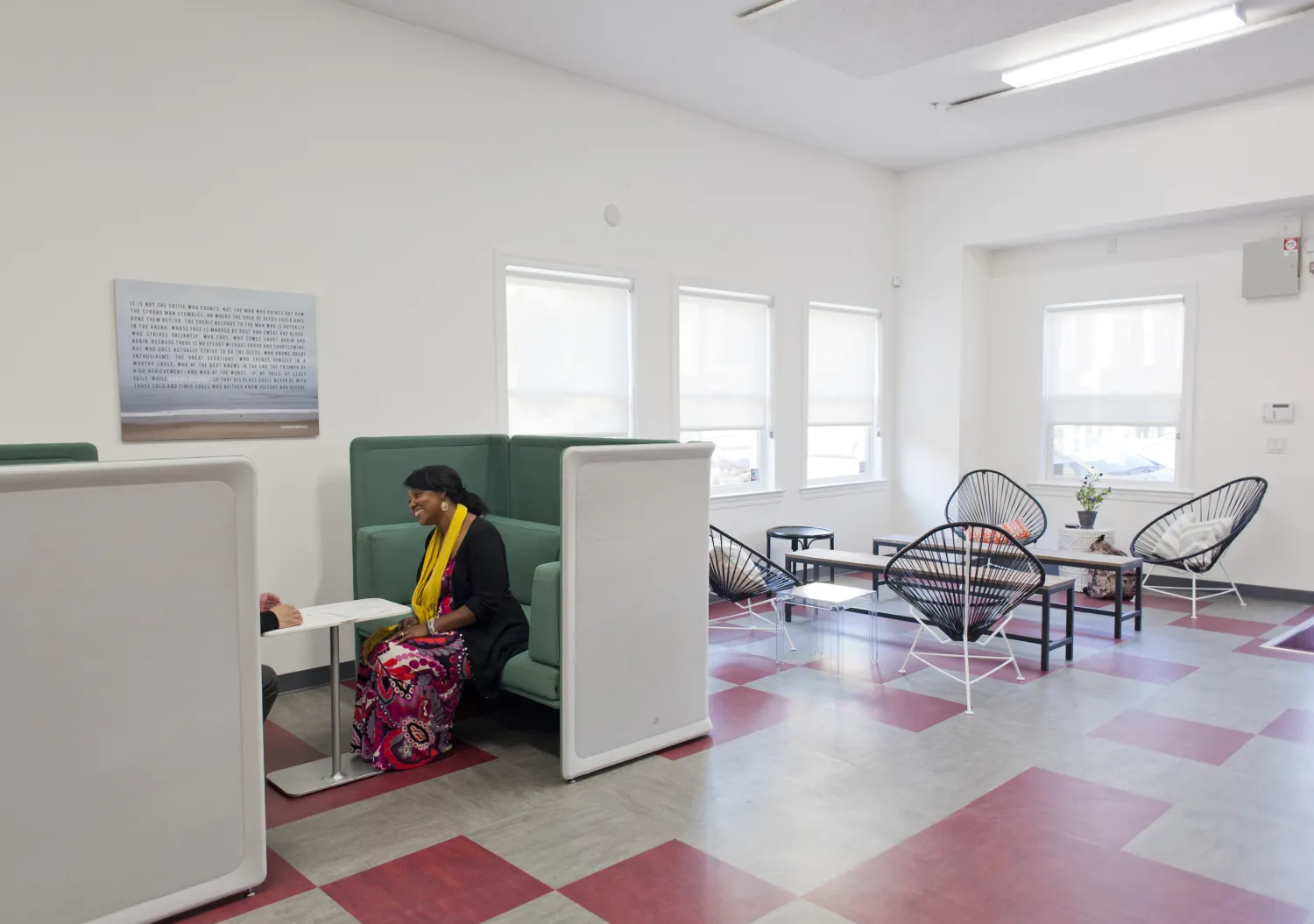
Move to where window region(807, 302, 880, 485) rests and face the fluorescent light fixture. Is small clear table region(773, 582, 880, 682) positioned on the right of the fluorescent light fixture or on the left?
right

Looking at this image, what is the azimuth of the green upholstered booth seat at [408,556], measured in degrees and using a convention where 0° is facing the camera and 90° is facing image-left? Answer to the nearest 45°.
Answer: approximately 45°

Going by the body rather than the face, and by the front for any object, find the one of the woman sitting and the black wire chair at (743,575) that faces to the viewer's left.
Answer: the woman sitting

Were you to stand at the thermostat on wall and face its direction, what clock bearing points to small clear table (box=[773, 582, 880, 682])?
The small clear table is roughly at 1 o'clock from the thermostat on wall.

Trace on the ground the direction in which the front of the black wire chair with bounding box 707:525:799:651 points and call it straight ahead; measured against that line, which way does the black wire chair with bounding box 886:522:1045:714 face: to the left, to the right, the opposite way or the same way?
to the left

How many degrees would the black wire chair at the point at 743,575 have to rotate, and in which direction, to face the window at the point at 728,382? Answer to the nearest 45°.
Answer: approximately 90° to its left

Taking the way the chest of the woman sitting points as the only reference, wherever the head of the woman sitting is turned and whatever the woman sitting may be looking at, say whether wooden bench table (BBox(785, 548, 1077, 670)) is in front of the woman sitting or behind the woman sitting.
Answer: behind

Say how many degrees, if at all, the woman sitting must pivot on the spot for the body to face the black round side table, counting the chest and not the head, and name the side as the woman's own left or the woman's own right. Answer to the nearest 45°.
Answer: approximately 135° to the woman's own right

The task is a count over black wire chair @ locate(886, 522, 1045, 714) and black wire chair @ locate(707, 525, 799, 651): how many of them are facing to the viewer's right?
1

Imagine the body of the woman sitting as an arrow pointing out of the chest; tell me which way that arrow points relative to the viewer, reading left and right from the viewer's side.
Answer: facing to the left of the viewer

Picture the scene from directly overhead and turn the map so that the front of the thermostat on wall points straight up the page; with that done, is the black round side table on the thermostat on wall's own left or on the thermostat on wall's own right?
on the thermostat on wall's own right
